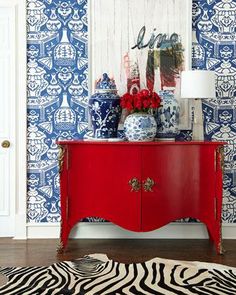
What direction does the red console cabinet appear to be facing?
toward the camera

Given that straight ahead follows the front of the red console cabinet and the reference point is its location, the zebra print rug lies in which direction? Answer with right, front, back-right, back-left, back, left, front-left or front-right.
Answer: front
